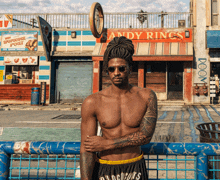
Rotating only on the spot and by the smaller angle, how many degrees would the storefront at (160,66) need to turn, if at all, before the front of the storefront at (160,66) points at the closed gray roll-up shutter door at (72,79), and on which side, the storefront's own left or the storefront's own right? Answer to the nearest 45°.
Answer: approximately 90° to the storefront's own right

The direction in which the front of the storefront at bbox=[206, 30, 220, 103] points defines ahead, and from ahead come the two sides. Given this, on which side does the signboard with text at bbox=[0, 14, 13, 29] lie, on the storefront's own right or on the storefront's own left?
on the storefront's own right

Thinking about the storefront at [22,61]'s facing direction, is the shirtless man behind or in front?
in front

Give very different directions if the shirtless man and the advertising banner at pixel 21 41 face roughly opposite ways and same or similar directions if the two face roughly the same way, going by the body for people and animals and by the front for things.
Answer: same or similar directions

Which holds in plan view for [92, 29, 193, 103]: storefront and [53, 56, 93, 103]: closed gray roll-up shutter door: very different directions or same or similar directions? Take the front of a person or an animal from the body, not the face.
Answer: same or similar directions

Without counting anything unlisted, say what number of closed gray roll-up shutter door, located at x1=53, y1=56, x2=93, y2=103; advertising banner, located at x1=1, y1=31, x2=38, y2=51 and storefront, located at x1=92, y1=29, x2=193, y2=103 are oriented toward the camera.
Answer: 3

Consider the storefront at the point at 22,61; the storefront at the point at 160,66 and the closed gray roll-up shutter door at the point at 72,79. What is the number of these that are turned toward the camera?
3

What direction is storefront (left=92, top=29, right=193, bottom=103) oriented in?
toward the camera

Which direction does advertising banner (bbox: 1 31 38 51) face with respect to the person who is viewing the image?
facing the viewer

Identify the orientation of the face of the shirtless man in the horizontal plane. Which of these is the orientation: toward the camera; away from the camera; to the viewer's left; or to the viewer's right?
toward the camera

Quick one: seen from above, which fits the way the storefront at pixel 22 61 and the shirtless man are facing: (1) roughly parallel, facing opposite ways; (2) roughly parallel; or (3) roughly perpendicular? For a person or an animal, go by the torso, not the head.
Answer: roughly parallel

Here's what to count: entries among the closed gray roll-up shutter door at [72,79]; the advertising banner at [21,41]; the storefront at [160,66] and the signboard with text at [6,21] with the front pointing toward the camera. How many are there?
4

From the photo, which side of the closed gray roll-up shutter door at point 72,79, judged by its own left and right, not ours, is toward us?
front

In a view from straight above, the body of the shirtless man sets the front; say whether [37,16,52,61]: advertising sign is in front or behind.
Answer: behind

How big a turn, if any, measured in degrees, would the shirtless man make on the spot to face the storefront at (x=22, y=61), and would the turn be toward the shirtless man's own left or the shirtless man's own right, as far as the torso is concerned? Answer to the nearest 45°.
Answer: approximately 135° to the shirtless man's own right

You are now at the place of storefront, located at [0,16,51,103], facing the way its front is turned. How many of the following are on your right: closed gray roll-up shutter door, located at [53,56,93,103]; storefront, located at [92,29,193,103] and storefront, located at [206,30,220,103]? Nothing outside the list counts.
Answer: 0

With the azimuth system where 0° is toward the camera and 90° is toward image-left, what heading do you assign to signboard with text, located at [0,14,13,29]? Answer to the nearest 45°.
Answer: approximately 0°

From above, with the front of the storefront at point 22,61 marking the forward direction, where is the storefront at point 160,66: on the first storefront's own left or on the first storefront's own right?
on the first storefront's own left

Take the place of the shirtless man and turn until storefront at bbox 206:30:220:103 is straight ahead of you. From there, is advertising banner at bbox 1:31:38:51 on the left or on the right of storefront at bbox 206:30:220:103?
left
